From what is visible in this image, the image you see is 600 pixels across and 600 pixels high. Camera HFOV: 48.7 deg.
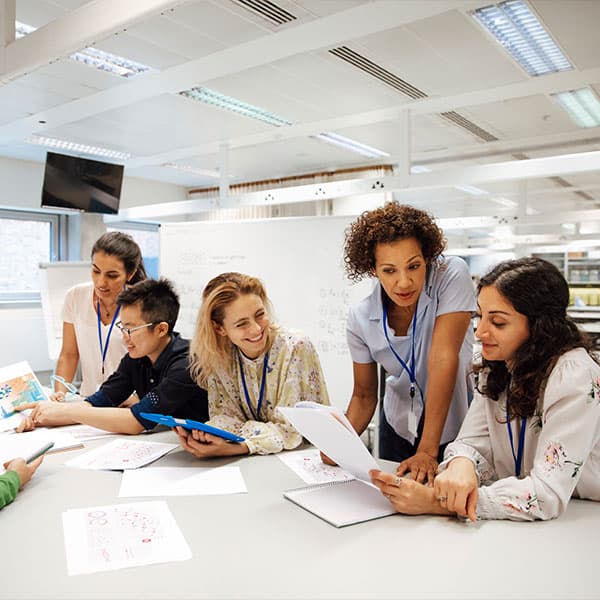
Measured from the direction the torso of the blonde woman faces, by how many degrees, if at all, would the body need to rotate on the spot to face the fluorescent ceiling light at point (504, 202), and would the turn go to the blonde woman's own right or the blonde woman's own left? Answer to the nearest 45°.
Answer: approximately 135° to the blonde woman's own left

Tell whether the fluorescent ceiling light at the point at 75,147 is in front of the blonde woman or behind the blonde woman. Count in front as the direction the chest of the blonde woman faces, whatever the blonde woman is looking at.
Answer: behind

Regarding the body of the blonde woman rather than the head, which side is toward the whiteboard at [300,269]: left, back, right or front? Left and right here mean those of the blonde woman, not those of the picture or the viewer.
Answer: back

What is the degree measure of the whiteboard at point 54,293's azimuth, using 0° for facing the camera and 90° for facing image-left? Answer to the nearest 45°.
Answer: approximately 0°

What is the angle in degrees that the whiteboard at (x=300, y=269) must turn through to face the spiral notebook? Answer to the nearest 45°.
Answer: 0° — it already faces it

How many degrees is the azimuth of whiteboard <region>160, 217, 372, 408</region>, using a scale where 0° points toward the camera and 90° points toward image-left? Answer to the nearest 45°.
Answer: approximately 0°

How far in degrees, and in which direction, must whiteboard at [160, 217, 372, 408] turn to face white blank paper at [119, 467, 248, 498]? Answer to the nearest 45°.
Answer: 0° — it already faces it

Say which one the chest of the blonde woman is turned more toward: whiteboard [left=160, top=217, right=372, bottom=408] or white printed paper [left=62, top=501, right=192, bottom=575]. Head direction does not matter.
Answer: the white printed paper

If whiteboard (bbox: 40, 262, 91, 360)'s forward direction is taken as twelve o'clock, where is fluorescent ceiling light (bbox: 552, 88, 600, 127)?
The fluorescent ceiling light is roughly at 10 o'clock from the whiteboard.

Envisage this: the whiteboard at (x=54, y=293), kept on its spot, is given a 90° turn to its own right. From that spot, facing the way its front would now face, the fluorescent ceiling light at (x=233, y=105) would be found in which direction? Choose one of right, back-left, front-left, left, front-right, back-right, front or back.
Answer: back-left

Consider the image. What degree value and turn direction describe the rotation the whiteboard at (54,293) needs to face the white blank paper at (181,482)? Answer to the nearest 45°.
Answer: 0° — it already faces it

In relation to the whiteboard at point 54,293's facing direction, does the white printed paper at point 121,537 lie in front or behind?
in front

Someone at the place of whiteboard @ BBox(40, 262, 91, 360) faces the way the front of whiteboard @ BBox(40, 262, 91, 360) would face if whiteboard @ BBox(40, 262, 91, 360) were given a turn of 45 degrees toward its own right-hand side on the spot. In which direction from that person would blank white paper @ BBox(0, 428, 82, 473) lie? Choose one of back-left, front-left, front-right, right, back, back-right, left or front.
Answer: front-left

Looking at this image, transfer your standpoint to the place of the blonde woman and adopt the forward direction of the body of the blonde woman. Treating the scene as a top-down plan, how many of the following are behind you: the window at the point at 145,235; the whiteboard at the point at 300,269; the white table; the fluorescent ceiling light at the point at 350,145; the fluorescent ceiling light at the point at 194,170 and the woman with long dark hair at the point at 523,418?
4
